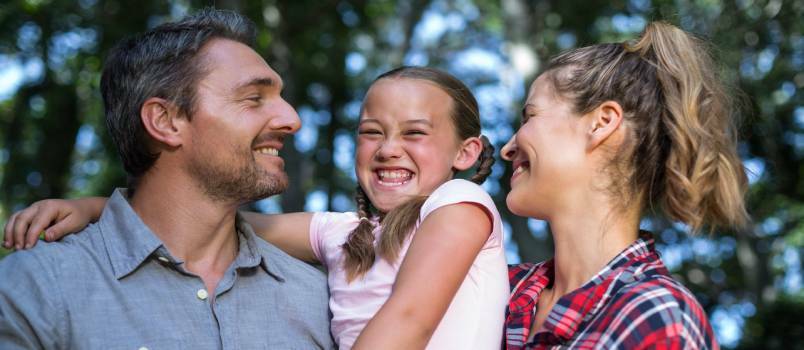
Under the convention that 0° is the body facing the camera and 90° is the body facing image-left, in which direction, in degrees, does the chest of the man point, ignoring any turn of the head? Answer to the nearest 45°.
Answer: approximately 315°

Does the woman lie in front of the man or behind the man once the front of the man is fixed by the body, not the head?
in front

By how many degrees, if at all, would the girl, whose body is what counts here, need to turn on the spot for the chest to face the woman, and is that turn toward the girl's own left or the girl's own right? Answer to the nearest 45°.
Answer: approximately 90° to the girl's own left

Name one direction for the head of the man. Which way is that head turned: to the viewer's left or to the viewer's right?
to the viewer's right

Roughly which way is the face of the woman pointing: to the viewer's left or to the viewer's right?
to the viewer's left

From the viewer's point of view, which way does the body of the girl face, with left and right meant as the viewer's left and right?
facing the viewer and to the left of the viewer
